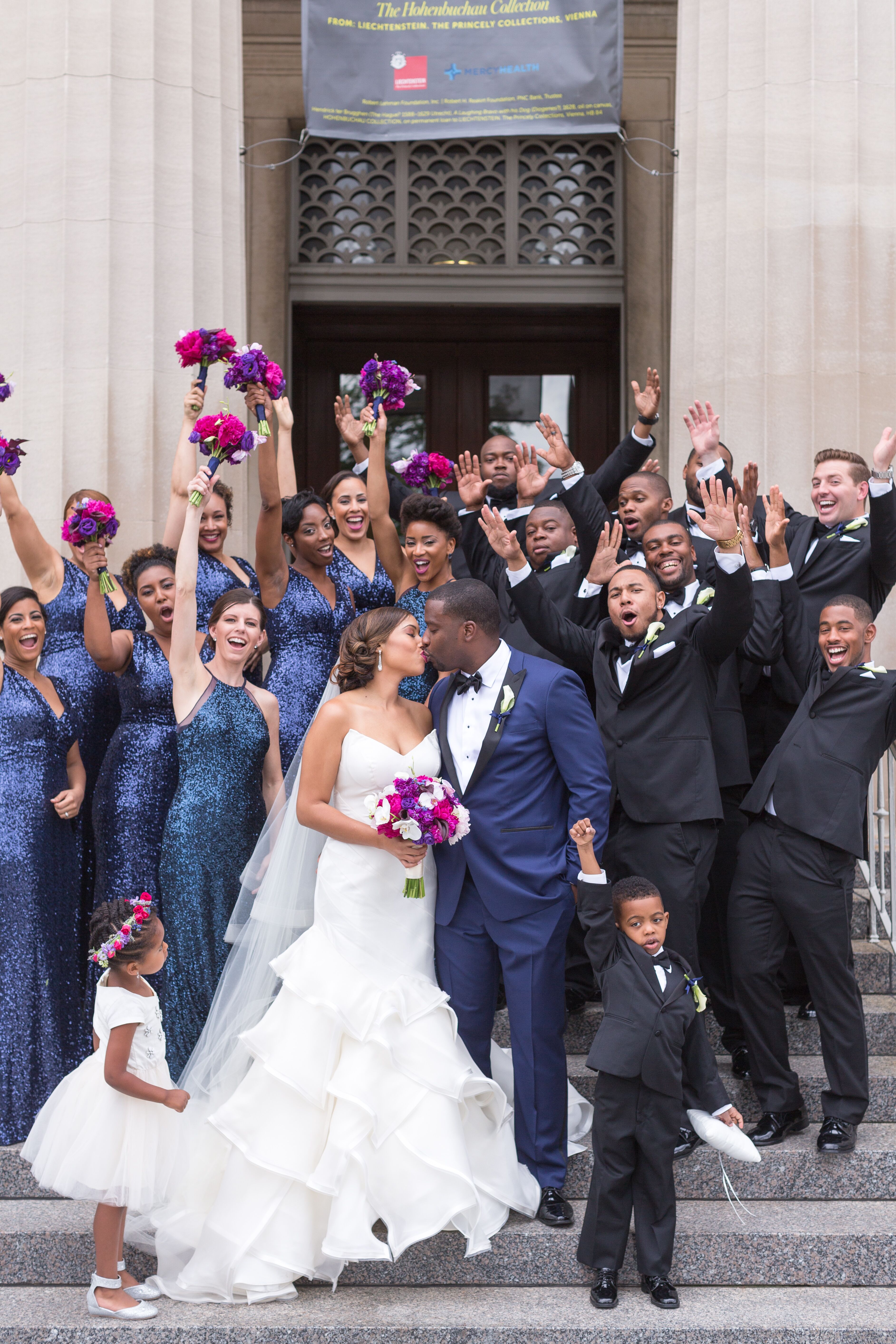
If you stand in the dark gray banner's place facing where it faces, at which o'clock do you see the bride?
The bride is roughly at 12 o'clock from the dark gray banner.

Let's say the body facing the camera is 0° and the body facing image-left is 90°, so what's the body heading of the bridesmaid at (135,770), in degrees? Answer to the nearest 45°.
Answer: approximately 315°

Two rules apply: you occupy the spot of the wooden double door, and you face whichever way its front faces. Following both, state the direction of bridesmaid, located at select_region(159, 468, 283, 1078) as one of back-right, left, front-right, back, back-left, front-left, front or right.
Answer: front

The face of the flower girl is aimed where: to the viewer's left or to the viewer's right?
to the viewer's right

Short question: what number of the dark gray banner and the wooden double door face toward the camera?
2

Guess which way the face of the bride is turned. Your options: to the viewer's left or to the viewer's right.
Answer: to the viewer's right

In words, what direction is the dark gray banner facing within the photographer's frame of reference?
facing the viewer

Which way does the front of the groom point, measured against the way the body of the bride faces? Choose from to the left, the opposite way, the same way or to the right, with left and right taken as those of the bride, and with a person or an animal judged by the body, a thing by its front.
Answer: to the right

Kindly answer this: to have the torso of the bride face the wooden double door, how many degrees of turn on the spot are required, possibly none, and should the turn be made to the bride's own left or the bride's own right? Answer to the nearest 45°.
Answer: approximately 135° to the bride's own left
